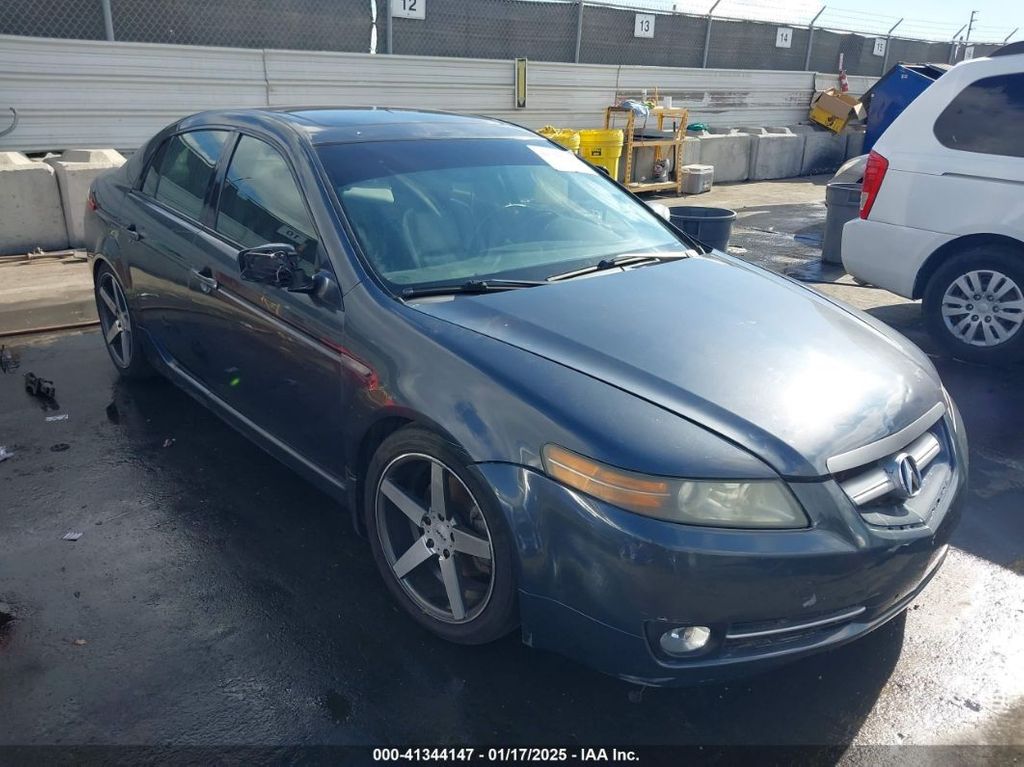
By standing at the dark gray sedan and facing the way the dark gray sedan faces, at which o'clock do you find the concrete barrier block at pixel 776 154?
The concrete barrier block is roughly at 8 o'clock from the dark gray sedan.

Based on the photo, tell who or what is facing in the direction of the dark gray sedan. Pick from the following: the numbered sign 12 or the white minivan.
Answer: the numbered sign 12

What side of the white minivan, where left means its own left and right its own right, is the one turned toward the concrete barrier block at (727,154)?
left

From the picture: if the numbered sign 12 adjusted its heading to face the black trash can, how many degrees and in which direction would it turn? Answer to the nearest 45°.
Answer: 0° — it already faces it

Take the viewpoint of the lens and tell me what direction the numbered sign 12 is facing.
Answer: facing the viewer

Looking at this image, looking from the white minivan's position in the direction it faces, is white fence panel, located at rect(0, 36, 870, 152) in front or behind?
behind

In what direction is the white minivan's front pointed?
to the viewer's right

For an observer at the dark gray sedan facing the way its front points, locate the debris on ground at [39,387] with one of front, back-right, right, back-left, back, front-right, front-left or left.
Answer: back

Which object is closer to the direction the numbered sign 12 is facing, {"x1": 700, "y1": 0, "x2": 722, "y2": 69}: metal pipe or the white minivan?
the white minivan

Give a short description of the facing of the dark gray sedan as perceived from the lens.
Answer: facing the viewer and to the right of the viewer

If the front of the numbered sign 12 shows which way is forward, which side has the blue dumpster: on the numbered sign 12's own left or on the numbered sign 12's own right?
on the numbered sign 12's own left

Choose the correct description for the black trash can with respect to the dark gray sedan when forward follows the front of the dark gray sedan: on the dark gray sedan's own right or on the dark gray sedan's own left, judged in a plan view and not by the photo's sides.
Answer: on the dark gray sedan's own left
